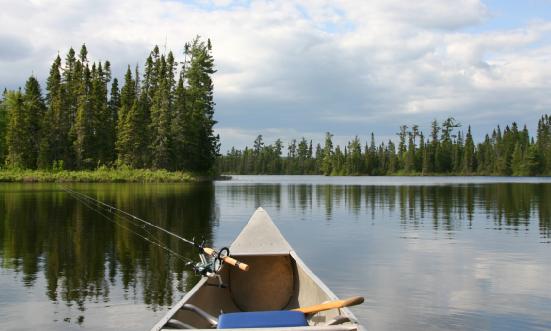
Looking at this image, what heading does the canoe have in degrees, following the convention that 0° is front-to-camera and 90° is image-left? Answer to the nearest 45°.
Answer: approximately 180°
